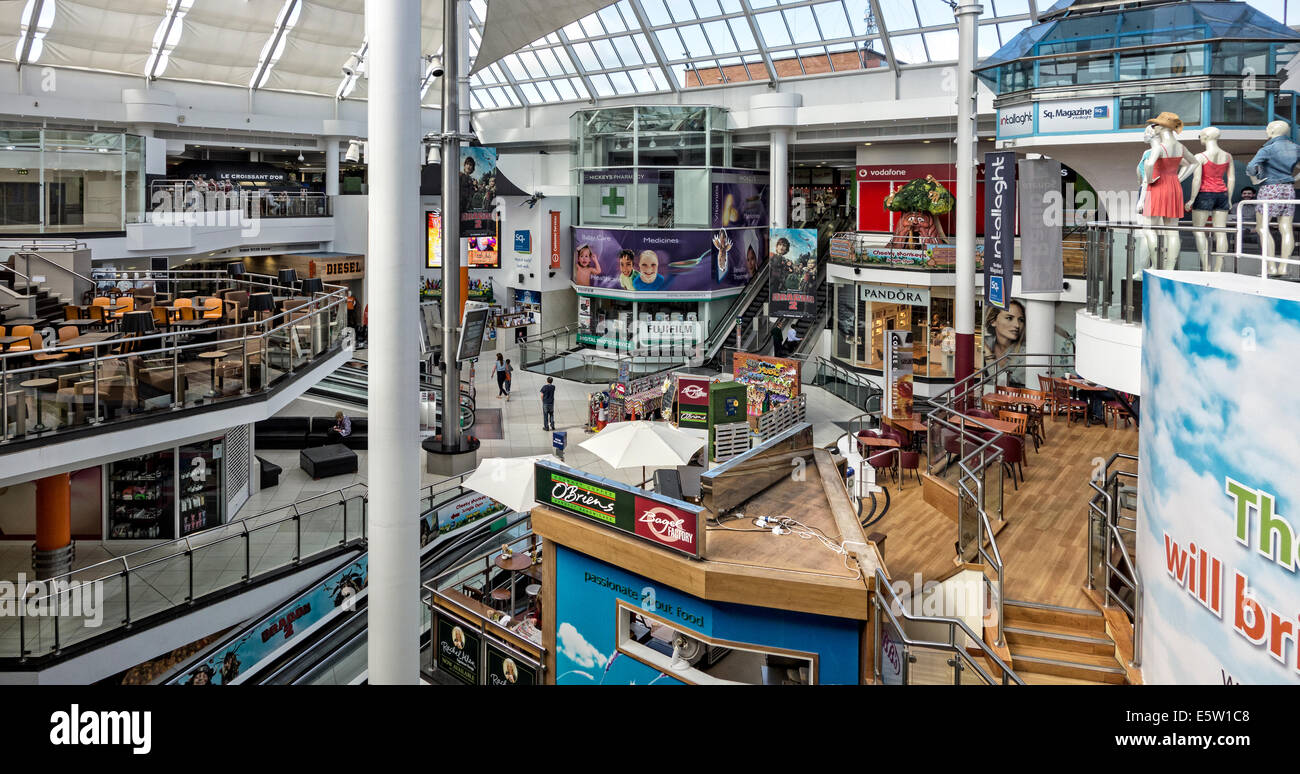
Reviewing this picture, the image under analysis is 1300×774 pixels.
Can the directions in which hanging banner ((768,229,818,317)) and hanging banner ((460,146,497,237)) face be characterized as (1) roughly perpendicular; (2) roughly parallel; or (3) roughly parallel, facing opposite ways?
roughly parallel

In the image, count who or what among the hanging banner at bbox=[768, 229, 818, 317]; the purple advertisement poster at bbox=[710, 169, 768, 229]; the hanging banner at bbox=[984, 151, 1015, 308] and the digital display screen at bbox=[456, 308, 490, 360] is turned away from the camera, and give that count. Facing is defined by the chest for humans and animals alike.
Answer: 0

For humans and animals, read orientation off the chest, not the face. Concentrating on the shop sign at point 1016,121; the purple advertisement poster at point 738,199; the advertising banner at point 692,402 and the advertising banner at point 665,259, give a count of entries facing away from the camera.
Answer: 0

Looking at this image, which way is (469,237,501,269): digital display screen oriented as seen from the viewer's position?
toward the camera

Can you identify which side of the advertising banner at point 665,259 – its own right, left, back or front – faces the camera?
front

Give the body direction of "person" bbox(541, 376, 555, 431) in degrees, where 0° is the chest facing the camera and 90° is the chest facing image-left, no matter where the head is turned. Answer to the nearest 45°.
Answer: approximately 180°

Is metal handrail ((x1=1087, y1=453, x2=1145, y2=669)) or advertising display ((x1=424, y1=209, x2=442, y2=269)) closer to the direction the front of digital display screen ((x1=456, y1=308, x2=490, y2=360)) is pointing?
the metal handrail

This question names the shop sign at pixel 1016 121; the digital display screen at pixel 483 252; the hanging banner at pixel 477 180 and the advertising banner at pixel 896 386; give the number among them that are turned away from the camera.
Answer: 0

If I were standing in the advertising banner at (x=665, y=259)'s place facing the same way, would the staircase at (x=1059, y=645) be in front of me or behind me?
in front
